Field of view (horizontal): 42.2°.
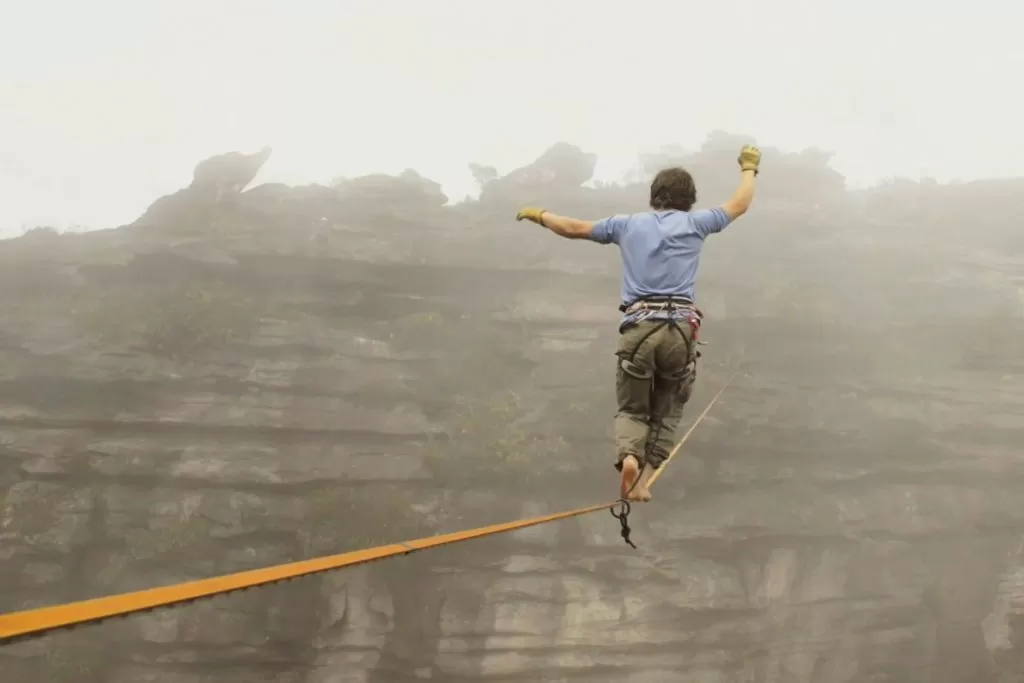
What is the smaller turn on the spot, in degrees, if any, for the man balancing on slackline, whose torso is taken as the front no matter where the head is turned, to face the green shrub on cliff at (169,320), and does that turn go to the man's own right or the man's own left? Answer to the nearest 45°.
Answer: approximately 45° to the man's own left

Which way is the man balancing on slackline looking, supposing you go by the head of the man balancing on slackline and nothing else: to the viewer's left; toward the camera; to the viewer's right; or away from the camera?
away from the camera

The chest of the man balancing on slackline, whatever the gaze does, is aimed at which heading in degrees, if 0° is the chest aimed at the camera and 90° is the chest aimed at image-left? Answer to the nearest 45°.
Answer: approximately 180°
